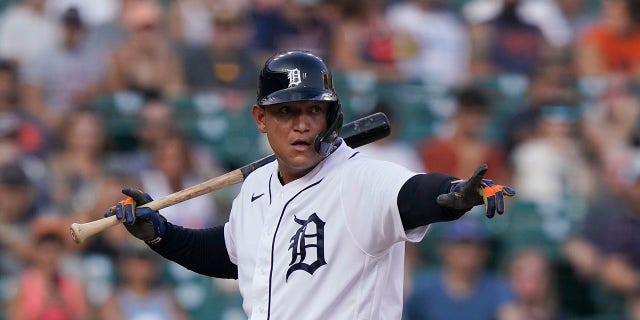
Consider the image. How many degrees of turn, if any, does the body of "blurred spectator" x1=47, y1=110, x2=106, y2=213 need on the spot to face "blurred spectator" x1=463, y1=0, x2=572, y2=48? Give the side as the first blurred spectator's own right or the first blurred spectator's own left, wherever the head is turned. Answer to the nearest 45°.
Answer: approximately 90° to the first blurred spectator's own left

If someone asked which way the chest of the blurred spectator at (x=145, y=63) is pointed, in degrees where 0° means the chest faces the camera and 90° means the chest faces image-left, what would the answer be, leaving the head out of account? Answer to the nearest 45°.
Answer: approximately 0°

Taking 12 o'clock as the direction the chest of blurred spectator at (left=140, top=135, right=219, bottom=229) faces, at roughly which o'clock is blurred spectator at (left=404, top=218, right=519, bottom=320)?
blurred spectator at (left=404, top=218, right=519, bottom=320) is roughly at 10 o'clock from blurred spectator at (left=140, top=135, right=219, bottom=229).

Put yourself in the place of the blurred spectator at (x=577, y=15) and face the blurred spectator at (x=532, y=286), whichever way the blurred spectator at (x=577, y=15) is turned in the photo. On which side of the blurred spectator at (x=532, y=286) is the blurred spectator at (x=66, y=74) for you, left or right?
right

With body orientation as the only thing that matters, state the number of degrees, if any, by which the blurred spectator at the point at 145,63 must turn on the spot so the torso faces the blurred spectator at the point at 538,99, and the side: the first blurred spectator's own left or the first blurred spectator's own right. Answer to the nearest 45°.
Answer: approximately 90° to the first blurred spectator's own left

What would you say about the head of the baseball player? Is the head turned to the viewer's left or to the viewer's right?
to the viewer's left
